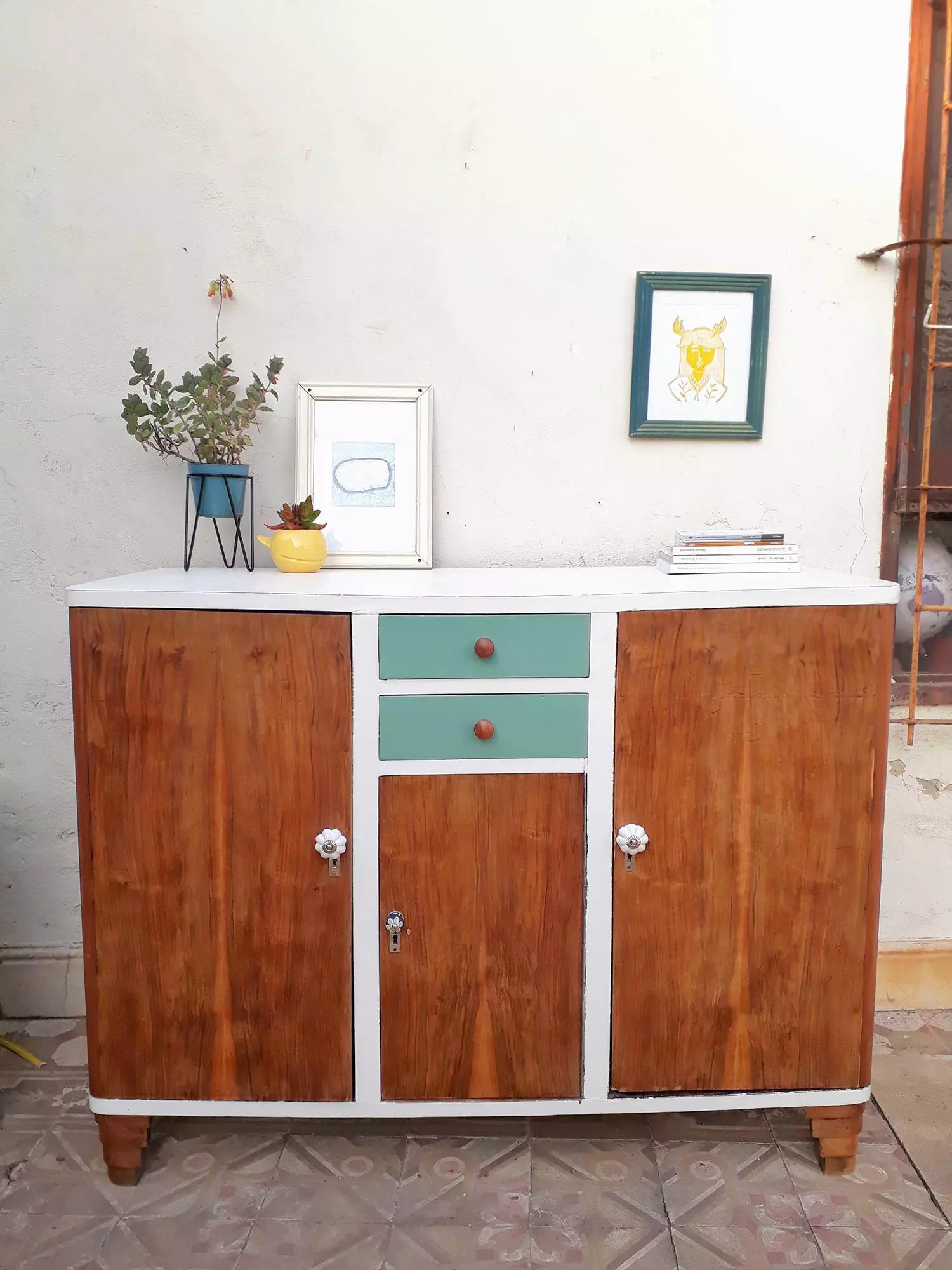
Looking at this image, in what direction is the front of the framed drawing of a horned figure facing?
toward the camera

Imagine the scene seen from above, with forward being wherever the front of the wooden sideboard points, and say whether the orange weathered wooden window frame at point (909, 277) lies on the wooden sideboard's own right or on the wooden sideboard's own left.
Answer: on the wooden sideboard's own left

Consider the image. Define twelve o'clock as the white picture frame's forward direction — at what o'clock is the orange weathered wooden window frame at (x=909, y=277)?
The orange weathered wooden window frame is roughly at 9 o'clock from the white picture frame.

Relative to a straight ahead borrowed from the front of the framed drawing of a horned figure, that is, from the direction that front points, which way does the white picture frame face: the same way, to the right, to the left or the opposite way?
the same way

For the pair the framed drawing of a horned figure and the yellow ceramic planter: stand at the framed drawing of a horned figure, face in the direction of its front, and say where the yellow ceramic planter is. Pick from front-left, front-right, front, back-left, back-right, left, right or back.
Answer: front-right

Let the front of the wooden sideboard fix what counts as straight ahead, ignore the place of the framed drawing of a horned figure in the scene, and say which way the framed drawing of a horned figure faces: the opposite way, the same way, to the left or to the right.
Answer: the same way

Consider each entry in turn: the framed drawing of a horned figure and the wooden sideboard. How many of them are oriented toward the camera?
2

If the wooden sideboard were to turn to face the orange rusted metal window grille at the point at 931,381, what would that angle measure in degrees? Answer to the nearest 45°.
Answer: approximately 135° to its left

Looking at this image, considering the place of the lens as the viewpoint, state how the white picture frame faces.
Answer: facing the viewer

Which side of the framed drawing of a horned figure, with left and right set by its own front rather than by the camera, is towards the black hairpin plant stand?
right
